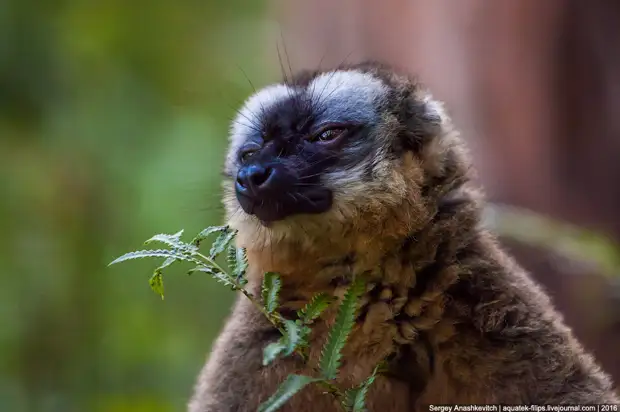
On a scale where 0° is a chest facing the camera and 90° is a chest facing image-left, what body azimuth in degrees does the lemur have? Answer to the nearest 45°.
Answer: approximately 45°
